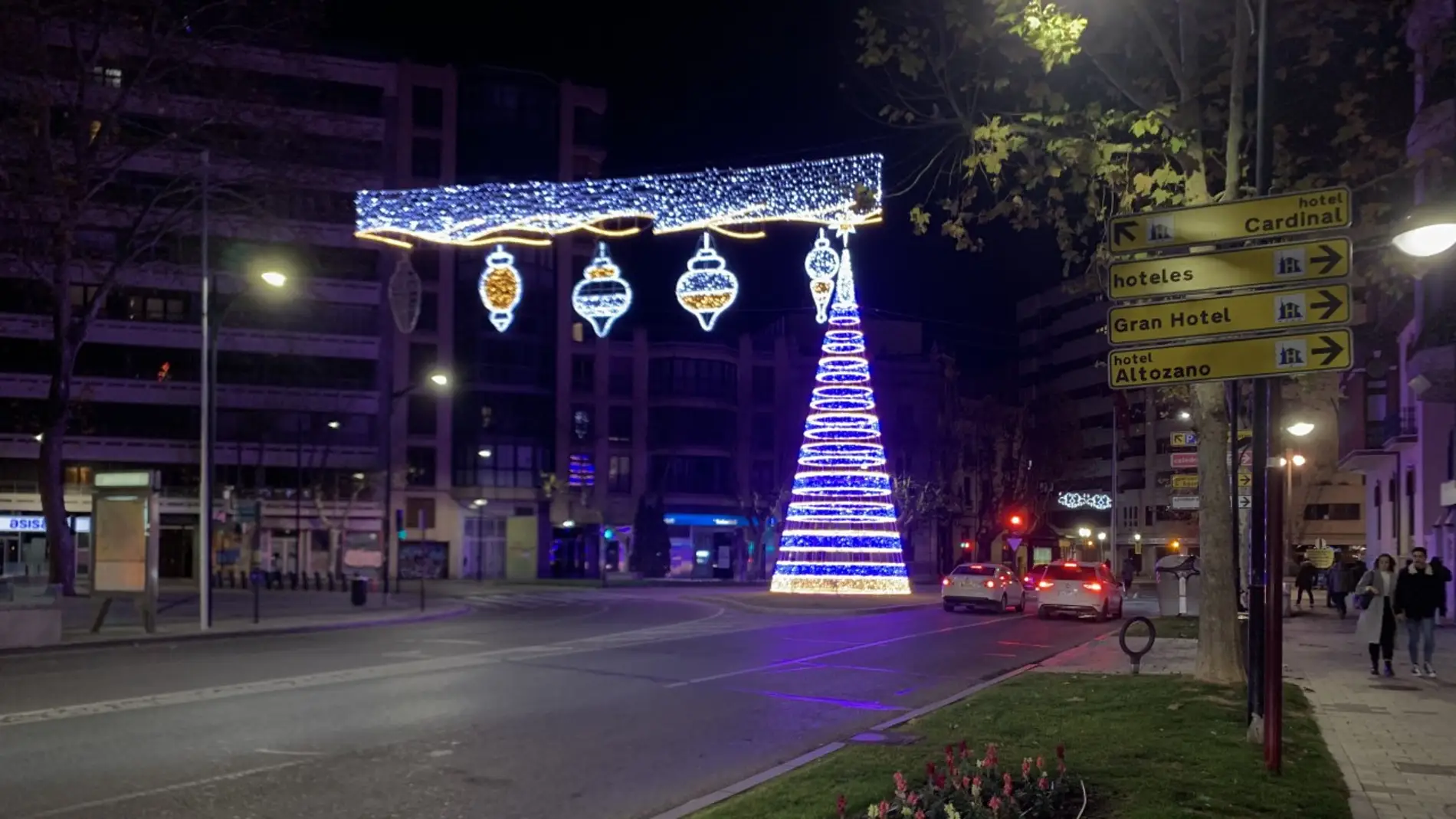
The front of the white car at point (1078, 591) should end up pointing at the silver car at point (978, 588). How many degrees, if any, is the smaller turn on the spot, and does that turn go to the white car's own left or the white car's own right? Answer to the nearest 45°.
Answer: approximately 45° to the white car's own left

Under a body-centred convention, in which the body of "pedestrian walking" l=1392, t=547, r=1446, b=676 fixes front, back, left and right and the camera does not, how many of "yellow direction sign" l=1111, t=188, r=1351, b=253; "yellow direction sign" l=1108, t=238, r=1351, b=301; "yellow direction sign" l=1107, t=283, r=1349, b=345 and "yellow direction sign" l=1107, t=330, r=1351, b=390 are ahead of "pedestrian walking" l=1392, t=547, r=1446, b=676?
4

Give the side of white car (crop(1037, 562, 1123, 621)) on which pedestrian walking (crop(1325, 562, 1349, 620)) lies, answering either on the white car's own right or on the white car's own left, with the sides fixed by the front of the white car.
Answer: on the white car's own right

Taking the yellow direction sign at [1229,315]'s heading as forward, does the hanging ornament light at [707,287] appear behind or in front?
behind

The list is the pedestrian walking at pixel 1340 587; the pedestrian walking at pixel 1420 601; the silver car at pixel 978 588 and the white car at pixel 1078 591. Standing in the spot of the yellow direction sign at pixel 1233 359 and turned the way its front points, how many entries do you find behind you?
4

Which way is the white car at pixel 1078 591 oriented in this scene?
away from the camera

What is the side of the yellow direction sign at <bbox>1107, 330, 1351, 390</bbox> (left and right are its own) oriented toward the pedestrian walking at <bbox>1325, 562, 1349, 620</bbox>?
back

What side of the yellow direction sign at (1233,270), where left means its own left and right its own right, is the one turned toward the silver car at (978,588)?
back
